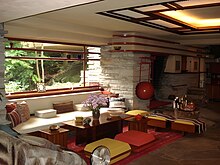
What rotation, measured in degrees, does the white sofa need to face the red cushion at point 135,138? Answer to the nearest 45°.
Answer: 0° — it already faces it

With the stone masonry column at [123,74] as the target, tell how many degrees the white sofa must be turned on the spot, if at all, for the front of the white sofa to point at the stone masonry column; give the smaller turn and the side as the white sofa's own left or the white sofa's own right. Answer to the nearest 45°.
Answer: approximately 90° to the white sofa's own left

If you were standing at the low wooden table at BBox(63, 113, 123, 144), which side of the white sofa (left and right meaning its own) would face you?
front

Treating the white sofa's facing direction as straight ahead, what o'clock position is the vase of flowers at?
The vase of flowers is roughly at 10 o'clock from the white sofa.

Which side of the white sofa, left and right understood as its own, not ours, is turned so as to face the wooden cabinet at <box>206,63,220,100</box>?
left

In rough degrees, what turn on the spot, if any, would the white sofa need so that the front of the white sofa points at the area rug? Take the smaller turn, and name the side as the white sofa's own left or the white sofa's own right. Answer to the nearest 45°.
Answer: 0° — it already faces it

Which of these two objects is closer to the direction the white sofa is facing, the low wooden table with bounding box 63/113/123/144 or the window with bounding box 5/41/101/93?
the low wooden table

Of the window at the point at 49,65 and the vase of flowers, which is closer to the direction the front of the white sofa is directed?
the vase of flowers

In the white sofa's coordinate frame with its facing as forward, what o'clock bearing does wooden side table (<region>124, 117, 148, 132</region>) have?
The wooden side table is roughly at 11 o'clock from the white sofa.

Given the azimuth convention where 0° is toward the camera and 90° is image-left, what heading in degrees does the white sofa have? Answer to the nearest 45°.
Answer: approximately 315°
